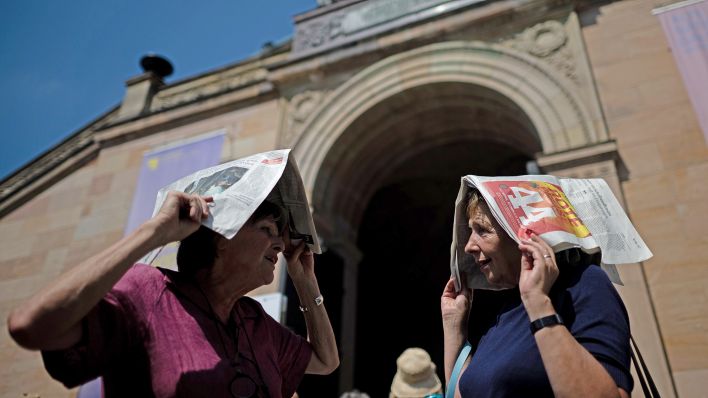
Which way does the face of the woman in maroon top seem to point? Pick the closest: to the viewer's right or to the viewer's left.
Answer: to the viewer's right

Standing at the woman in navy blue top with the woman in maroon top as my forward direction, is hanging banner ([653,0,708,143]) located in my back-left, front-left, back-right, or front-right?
back-right

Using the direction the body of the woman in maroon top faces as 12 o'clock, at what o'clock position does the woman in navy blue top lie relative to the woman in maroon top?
The woman in navy blue top is roughly at 11 o'clock from the woman in maroon top.

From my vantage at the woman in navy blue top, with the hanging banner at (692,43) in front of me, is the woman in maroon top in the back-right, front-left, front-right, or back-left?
back-left

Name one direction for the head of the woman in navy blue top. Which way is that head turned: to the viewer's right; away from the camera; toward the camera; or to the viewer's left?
to the viewer's left

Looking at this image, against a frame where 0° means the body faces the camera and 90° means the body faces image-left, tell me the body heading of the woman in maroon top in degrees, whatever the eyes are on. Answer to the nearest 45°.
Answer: approximately 315°

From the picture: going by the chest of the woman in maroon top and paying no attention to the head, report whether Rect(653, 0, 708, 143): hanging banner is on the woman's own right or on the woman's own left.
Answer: on the woman's own left
